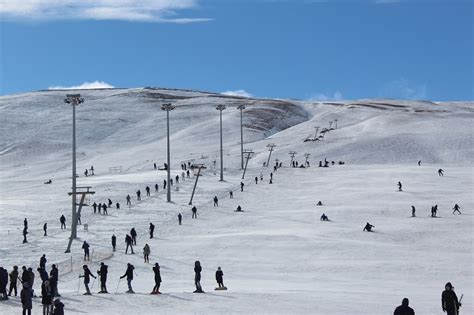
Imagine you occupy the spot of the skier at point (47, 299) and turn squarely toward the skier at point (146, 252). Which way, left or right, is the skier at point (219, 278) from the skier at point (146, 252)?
right

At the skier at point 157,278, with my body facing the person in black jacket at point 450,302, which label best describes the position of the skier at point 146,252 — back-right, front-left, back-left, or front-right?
back-left

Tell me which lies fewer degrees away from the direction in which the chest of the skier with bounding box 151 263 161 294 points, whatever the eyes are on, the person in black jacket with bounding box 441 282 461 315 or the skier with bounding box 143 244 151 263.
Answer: the skier
